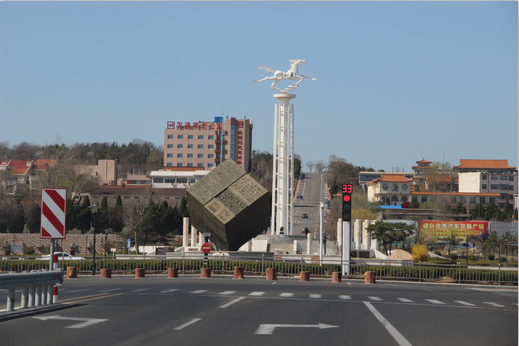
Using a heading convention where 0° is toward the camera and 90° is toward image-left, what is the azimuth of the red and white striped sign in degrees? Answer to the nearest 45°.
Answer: approximately 0°

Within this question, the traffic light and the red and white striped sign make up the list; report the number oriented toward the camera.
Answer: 2

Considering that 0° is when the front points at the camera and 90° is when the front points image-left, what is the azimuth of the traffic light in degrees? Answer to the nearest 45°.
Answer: approximately 0°

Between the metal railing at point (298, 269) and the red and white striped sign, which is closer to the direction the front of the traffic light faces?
the red and white striped sign

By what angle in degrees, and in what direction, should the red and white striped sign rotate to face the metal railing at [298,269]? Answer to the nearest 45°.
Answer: approximately 135° to its left

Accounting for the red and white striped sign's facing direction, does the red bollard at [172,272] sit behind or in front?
behind
